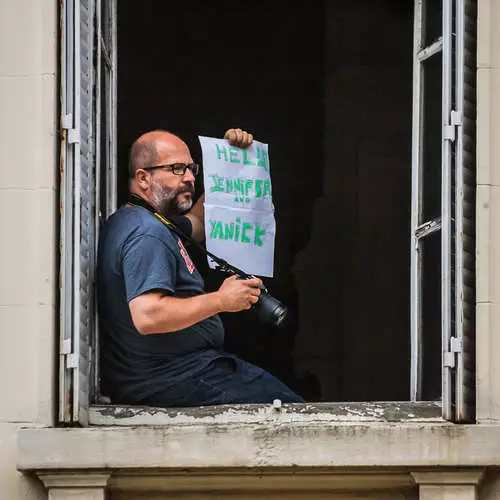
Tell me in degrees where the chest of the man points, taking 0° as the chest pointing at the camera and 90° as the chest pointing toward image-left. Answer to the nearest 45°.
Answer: approximately 270°
